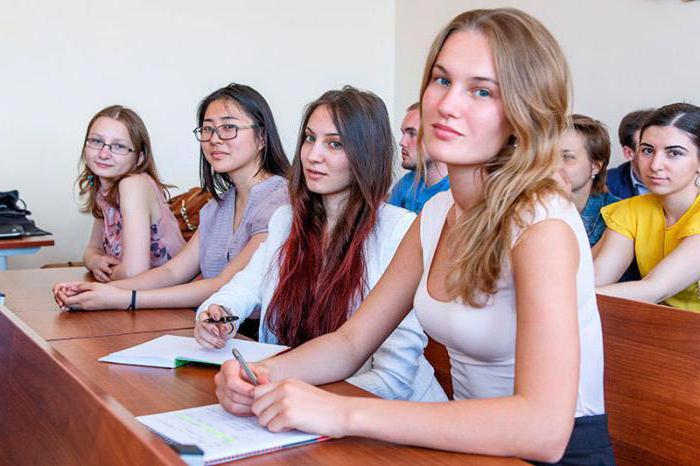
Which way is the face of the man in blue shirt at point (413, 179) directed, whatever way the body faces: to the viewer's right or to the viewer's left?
to the viewer's left

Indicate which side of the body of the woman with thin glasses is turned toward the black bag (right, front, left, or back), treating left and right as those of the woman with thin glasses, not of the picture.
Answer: right

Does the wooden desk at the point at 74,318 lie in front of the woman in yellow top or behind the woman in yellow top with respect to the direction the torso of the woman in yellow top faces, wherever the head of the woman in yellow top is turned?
in front

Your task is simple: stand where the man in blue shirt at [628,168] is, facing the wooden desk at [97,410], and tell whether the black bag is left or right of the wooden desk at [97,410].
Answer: right

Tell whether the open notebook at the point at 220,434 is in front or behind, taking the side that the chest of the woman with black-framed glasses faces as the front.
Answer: in front

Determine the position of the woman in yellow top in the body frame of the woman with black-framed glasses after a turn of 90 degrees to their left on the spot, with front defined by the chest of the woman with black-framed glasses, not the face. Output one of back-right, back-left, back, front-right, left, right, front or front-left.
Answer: front-left

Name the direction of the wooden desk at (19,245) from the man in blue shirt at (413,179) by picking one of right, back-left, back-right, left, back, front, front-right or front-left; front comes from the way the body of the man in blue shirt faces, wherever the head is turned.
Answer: front-right

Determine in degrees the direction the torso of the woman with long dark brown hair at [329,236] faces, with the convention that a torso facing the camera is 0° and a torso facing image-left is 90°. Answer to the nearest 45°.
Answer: approximately 45°

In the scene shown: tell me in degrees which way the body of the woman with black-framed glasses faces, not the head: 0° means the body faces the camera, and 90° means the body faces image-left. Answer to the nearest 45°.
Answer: approximately 45°
